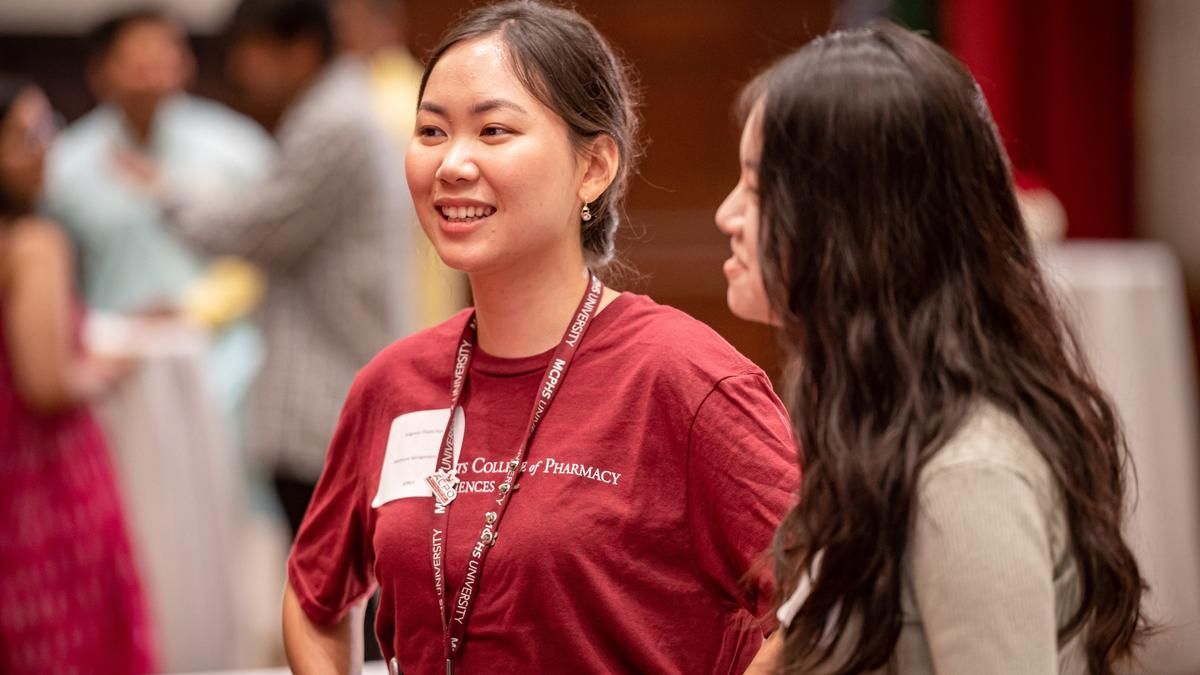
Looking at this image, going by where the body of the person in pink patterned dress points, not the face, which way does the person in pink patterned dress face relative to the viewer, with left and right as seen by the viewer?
facing to the right of the viewer

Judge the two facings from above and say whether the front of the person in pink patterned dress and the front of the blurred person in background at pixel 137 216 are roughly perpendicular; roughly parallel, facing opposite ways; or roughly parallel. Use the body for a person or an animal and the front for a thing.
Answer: roughly perpendicular

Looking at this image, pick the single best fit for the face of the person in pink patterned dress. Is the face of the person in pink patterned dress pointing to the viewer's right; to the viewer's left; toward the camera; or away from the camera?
to the viewer's right

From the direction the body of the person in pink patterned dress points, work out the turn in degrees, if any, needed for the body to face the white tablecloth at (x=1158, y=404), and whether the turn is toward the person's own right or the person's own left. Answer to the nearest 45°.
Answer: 0° — they already face it

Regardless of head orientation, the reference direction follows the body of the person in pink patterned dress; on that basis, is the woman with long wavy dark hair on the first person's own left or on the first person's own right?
on the first person's own right

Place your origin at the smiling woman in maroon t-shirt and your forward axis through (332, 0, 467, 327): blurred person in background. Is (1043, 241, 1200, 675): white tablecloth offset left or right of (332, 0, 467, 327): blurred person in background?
right

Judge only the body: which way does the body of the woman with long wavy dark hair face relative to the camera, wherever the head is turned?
to the viewer's left

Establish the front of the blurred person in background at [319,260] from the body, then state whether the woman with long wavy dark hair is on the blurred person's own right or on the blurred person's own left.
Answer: on the blurred person's own left

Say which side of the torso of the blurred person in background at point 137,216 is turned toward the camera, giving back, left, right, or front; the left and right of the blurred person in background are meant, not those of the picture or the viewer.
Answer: front

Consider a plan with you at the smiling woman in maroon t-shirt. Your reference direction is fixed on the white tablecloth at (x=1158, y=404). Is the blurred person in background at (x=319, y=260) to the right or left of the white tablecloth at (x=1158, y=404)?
left

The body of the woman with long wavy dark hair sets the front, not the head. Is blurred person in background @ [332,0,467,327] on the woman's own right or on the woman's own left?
on the woman's own right

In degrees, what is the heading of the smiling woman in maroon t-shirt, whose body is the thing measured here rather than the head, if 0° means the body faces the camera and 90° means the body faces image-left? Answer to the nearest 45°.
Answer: approximately 45°

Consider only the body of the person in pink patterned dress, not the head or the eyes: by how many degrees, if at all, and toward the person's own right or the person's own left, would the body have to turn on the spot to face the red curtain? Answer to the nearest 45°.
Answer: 0° — they already face it

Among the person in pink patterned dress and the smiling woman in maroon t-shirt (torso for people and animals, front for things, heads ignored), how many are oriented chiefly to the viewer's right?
1

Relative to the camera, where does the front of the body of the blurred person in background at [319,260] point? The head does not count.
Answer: to the viewer's left

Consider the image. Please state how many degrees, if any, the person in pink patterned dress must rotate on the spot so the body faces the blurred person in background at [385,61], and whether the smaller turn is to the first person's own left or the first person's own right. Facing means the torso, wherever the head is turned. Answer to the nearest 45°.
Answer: approximately 45° to the first person's own left
